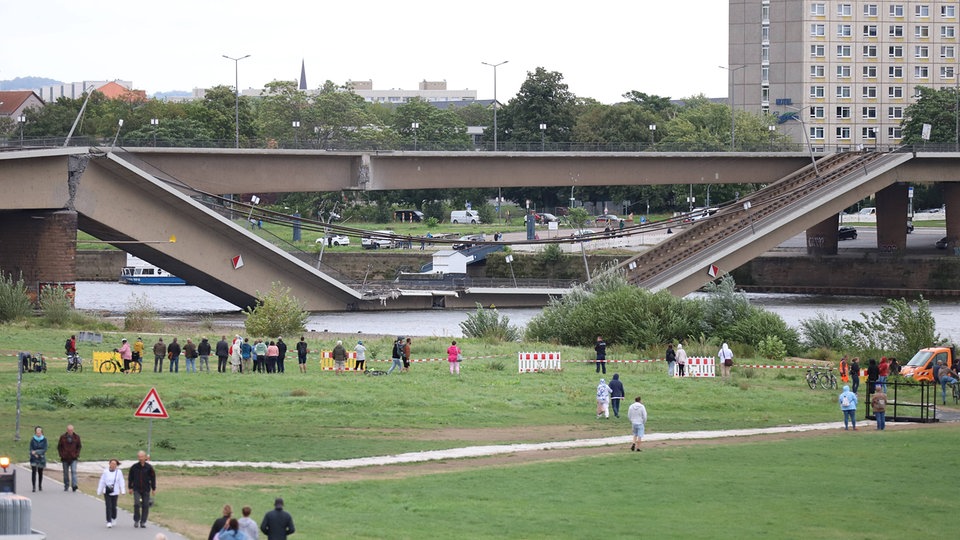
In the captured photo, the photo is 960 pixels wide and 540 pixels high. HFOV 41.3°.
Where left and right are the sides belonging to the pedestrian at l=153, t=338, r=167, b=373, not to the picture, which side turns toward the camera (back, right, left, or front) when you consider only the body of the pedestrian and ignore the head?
back

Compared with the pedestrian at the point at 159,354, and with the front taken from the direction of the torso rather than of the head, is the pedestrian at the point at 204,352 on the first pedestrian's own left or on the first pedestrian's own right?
on the first pedestrian's own right

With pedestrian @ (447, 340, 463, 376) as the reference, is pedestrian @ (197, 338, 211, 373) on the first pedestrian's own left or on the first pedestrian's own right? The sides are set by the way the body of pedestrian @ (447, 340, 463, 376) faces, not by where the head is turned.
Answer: on the first pedestrian's own left

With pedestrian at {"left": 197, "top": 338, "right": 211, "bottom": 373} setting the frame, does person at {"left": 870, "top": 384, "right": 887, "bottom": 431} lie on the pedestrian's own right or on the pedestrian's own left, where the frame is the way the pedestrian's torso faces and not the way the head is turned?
on the pedestrian's own right

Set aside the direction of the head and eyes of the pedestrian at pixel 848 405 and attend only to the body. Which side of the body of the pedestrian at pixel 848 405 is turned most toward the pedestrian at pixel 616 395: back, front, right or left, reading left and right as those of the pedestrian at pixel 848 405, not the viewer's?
left

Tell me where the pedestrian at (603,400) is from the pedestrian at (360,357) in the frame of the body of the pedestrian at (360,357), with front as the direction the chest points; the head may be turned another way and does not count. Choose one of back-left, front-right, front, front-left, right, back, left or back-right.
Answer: back-right

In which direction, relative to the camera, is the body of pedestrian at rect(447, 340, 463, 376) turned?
away from the camera

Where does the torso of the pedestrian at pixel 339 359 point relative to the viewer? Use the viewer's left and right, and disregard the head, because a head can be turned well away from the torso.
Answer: facing away from the viewer

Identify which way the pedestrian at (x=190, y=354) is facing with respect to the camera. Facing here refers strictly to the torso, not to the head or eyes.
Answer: away from the camera

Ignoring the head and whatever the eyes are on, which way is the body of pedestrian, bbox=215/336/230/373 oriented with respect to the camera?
away from the camera

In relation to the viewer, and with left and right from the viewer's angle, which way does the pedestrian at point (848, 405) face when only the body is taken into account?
facing away from the viewer

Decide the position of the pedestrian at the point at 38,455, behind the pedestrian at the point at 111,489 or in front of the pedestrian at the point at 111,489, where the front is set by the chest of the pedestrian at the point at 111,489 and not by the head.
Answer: behind

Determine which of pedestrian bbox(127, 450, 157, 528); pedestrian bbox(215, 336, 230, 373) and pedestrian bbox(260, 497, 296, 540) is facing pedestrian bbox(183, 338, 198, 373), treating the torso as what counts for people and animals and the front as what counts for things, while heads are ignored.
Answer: pedestrian bbox(260, 497, 296, 540)

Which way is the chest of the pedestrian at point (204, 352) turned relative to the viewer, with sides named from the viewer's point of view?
facing away from the viewer

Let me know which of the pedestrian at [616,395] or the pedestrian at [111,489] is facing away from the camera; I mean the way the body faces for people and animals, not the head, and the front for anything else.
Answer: the pedestrian at [616,395]

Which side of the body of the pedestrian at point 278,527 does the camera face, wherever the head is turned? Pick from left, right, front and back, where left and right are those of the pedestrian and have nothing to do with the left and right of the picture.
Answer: back
